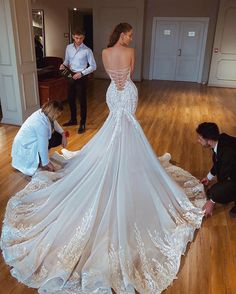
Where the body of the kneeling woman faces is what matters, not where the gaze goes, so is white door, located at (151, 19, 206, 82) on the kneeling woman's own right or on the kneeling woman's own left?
on the kneeling woman's own left

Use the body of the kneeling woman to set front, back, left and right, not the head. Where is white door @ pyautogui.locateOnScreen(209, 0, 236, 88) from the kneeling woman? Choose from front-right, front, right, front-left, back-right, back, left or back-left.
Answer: front-left

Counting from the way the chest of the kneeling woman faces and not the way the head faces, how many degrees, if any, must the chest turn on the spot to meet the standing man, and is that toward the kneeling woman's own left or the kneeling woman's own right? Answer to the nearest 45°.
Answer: approximately 45° to the kneeling woman's own left

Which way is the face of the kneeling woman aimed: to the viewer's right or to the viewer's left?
to the viewer's right

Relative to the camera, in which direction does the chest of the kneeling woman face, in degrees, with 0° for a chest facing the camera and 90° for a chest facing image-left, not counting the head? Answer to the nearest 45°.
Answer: approximately 270°
